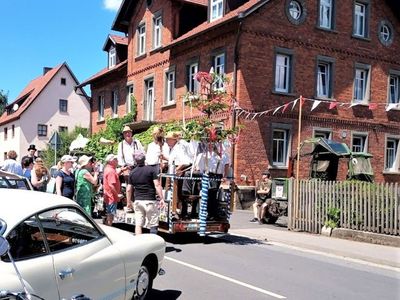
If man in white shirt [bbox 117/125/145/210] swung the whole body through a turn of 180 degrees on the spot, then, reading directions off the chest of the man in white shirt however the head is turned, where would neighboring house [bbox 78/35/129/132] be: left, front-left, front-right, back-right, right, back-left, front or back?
front

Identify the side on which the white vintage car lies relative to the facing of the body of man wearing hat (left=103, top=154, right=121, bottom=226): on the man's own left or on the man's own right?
on the man's own right

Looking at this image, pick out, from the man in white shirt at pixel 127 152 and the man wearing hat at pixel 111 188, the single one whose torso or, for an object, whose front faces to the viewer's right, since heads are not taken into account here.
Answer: the man wearing hat

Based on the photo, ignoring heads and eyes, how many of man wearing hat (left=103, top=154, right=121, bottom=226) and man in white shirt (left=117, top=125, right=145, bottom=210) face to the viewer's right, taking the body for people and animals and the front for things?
1

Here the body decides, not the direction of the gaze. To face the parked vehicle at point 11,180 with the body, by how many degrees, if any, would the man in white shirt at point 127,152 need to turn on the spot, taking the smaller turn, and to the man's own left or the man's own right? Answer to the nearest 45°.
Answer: approximately 45° to the man's own right

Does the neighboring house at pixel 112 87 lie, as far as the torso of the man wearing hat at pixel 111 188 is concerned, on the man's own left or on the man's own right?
on the man's own left

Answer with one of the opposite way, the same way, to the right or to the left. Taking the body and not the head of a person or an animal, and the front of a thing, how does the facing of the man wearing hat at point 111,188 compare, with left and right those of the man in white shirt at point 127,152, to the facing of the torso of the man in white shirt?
to the left

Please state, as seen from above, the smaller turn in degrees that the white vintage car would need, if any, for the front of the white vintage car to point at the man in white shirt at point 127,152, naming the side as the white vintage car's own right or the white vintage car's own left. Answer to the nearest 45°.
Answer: approximately 45° to the white vintage car's own left

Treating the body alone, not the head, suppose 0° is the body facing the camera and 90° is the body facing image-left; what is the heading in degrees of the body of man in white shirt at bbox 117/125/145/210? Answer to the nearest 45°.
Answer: approximately 0°
